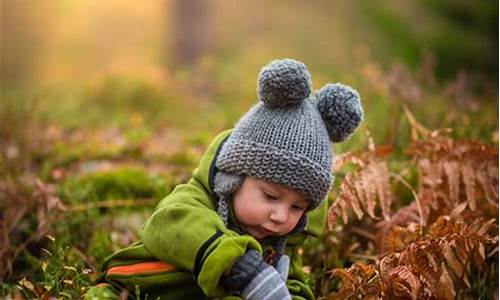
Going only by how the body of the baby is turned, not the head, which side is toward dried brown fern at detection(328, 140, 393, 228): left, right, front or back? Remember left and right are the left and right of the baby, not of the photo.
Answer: left

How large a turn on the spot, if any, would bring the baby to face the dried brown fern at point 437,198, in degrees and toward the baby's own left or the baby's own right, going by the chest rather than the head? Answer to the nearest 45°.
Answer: approximately 90° to the baby's own left

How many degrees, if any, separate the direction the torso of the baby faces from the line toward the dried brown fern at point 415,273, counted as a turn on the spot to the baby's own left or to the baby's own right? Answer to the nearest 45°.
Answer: approximately 45° to the baby's own left

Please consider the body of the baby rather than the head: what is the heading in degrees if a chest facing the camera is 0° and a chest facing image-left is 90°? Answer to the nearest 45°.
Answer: approximately 315°

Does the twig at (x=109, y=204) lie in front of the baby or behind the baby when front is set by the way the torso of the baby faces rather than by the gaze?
behind
